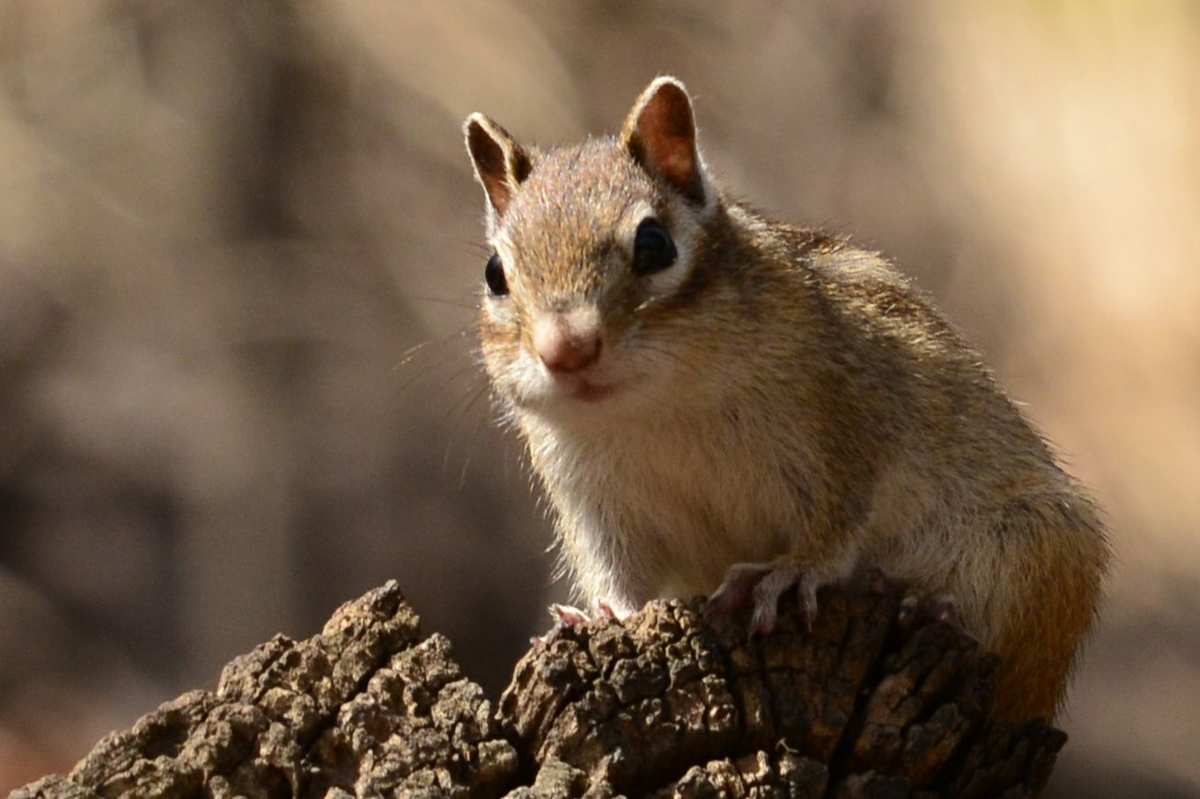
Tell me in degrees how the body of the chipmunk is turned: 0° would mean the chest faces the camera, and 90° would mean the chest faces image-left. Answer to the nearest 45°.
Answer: approximately 45°
